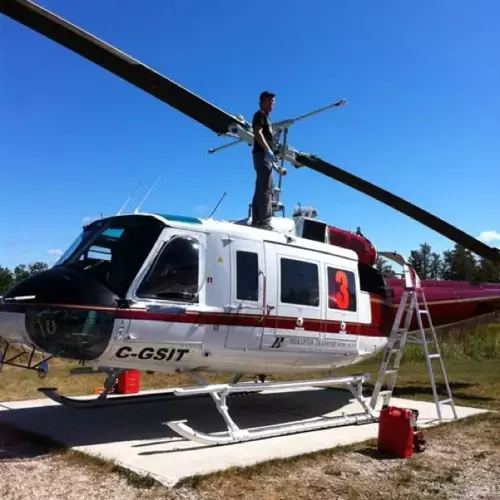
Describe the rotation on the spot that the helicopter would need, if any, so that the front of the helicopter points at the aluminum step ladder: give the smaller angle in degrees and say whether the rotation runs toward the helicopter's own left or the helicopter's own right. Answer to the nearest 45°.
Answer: approximately 180°

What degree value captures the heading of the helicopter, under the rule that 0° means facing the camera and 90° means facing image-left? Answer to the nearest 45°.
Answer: approximately 45°

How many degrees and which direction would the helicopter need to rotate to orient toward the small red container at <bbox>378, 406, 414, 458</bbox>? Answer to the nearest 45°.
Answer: approximately 135° to its left
